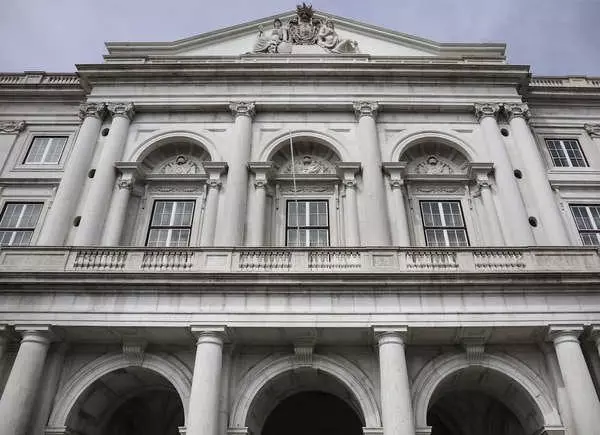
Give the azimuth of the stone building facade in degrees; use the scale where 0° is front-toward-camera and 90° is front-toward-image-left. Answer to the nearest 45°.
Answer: approximately 0°
